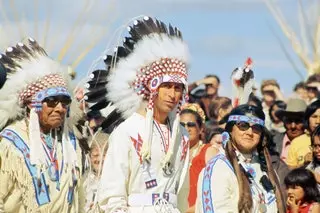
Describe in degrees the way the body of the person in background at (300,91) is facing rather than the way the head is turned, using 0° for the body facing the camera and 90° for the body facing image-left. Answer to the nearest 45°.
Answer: approximately 45°

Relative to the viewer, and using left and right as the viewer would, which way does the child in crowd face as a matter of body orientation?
facing the viewer and to the left of the viewer

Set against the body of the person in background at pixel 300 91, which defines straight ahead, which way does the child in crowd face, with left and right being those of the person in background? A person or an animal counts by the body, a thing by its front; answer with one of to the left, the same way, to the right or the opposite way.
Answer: the same way

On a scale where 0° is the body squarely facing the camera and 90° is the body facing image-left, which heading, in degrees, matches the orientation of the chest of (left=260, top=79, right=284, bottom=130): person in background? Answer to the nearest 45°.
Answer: approximately 45°

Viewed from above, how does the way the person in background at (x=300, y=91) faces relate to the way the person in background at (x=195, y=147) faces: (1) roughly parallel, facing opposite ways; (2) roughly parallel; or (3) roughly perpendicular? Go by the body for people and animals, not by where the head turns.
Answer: roughly parallel

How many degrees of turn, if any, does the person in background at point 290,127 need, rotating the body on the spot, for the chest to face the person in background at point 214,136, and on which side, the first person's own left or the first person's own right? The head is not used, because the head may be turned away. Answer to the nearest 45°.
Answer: approximately 45° to the first person's own right

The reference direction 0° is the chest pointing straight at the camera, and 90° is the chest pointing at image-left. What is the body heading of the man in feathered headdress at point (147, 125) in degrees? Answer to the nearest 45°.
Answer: approximately 315°

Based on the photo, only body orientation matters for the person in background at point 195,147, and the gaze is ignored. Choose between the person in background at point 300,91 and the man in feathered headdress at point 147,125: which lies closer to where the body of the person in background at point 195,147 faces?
the man in feathered headdress

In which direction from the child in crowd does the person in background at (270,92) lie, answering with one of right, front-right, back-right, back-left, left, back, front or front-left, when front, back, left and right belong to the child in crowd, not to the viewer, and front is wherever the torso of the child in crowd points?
back-right

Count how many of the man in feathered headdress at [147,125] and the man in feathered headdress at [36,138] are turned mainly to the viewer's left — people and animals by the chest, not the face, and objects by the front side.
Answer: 0

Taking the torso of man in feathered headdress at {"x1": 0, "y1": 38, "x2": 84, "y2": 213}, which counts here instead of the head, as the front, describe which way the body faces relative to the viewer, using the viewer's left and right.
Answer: facing the viewer and to the right of the viewer

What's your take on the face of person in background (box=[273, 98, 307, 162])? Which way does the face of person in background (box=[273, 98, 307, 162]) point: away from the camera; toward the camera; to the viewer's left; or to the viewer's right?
toward the camera

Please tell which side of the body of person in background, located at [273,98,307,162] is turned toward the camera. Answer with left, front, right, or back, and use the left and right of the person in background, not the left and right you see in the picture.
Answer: front

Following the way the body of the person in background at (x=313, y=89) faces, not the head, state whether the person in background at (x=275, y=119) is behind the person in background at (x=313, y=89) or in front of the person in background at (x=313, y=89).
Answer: in front
